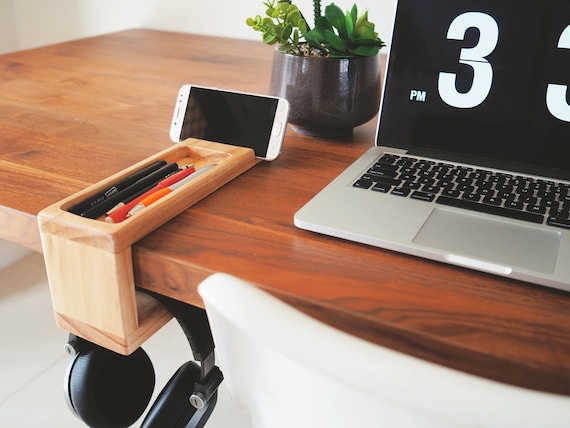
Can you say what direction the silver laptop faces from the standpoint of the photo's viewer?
facing the viewer and to the left of the viewer
